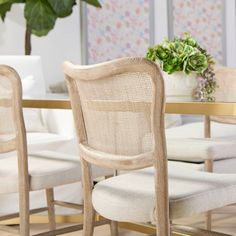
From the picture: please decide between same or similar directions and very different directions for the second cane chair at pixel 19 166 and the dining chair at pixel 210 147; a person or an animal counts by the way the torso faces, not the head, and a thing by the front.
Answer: very different directions

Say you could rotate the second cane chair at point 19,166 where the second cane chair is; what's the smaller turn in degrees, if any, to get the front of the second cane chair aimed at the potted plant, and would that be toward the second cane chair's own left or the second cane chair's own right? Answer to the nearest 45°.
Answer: approximately 45° to the second cane chair's own right

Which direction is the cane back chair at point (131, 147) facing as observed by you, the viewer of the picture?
facing away from the viewer and to the right of the viewer

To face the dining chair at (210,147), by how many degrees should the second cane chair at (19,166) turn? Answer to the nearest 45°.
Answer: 0° — it already faces it

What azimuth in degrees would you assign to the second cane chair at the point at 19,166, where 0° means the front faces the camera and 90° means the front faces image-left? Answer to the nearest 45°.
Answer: approximately 225°

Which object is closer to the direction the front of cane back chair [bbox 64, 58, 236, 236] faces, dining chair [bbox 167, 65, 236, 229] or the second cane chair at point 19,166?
the dining chair

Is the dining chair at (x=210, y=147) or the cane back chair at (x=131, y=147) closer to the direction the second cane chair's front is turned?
the dining chair

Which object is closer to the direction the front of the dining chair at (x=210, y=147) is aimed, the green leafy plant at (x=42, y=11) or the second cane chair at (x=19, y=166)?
the second cane chair

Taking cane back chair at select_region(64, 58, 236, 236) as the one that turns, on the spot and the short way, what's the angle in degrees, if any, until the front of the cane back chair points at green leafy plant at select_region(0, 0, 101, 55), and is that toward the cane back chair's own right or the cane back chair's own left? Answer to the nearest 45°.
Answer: approximately 45° to the cane back chair's own left

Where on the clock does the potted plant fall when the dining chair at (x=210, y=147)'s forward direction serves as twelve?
The potted plant is roughly at 11 o'clock from the dining chair.
